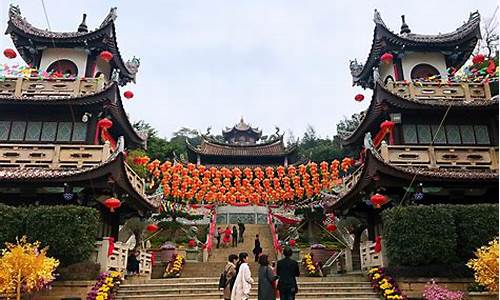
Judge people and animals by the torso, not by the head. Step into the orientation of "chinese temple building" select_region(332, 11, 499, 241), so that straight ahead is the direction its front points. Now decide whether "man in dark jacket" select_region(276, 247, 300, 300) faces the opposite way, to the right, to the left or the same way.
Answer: the opposite way

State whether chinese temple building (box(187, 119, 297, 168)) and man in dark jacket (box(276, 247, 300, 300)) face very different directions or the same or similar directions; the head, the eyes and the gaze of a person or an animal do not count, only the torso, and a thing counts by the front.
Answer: very different directions

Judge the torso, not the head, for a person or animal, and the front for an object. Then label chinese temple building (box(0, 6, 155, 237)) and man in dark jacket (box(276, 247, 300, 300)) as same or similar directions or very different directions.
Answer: very different directions

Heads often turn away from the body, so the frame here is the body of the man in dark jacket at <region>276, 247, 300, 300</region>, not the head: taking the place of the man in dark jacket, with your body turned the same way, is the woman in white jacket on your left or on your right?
on your left

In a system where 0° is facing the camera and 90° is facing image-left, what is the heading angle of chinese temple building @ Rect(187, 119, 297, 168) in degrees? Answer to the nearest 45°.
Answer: approximately 0°

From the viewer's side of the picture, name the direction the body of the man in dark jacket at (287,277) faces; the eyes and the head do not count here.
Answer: away from the camera

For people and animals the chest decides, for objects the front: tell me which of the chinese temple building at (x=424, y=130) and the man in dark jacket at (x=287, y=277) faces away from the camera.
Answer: the man in dark jacket
